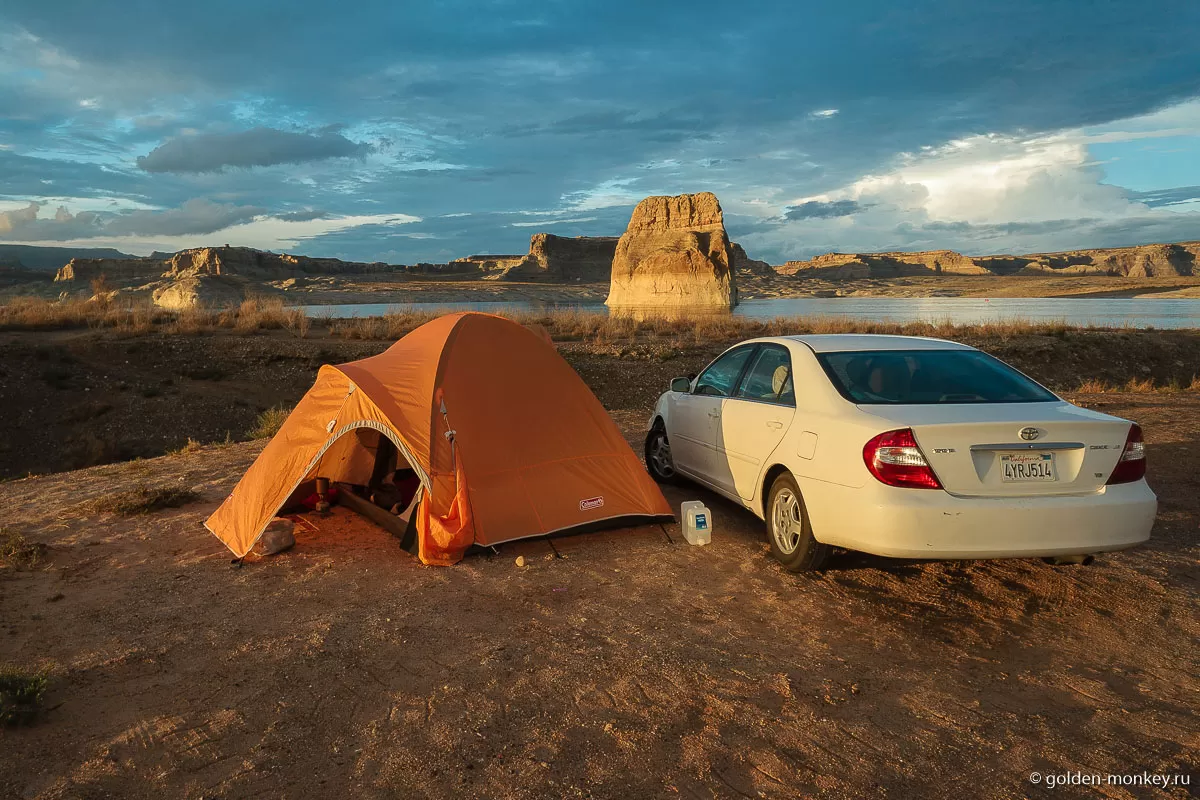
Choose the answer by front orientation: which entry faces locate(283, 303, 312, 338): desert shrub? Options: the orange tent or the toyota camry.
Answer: the toyota camry

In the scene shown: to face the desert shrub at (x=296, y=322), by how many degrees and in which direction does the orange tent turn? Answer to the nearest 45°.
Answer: approximately 135° to its right

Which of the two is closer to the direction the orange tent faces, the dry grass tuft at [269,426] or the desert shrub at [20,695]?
the desert shrub

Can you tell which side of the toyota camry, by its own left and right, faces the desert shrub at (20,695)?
left

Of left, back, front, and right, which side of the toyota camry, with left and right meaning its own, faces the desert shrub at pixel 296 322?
front

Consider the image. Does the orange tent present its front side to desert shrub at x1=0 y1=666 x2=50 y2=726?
yes

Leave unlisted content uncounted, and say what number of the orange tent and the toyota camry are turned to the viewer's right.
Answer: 0

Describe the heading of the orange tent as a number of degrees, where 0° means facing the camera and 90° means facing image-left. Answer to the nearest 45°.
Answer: approximately 45°

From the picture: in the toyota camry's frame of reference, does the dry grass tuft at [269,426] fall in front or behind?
in front

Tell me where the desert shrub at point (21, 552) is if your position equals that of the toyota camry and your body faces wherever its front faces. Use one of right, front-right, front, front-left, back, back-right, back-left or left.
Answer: front-left

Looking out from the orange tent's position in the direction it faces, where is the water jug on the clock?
The water jug is roughly at 8 o'clock from the orange tent.

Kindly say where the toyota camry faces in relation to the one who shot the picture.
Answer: facing away from the viewer and to the left of the viewer
